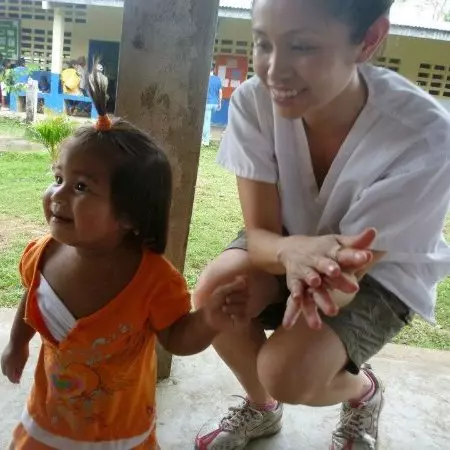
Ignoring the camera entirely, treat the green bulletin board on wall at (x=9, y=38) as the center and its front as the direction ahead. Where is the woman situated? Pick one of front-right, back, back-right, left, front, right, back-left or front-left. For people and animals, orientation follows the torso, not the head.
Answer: front

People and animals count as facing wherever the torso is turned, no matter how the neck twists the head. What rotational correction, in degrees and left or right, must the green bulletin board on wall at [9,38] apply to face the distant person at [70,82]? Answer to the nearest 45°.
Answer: approximately 45° to its left

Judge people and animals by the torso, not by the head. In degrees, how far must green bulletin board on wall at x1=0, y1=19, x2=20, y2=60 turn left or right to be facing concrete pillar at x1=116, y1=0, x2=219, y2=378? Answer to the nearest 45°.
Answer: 0° — it already faces it

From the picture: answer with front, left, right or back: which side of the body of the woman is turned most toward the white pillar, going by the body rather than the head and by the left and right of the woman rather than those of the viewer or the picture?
right

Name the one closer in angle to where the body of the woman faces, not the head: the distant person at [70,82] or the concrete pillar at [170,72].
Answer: the concrete pillar

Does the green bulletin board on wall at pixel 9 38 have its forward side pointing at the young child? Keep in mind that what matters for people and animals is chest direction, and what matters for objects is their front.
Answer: yes

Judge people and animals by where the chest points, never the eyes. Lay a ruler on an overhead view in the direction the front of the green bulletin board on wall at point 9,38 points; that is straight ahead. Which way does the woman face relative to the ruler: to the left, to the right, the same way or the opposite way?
to the right

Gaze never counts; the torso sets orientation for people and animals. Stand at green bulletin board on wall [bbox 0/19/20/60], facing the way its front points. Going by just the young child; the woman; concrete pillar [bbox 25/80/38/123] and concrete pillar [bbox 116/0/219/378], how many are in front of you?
4

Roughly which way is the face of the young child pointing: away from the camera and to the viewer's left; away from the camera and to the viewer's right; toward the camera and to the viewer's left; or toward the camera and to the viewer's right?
toward the camera and to the viewer's left

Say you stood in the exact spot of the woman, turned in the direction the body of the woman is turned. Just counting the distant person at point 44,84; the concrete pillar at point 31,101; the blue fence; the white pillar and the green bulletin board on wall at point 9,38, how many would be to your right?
5

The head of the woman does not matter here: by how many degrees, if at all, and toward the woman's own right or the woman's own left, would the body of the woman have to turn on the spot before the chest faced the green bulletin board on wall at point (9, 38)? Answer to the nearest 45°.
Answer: approximately 90° to the woman's own right

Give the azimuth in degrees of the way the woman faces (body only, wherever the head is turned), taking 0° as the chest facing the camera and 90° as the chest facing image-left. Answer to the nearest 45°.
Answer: approximately 45°

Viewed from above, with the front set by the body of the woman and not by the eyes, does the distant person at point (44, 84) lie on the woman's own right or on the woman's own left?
on the woman's own right

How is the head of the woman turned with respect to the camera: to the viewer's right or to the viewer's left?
to the viewer's left

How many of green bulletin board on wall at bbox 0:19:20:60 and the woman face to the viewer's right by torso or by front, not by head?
0

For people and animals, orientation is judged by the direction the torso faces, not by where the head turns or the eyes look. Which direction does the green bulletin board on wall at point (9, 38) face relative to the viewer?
toward the camera

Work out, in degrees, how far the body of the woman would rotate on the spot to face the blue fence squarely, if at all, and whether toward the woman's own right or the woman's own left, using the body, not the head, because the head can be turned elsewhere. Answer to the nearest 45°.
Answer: approximately 90° to the woman's own right
